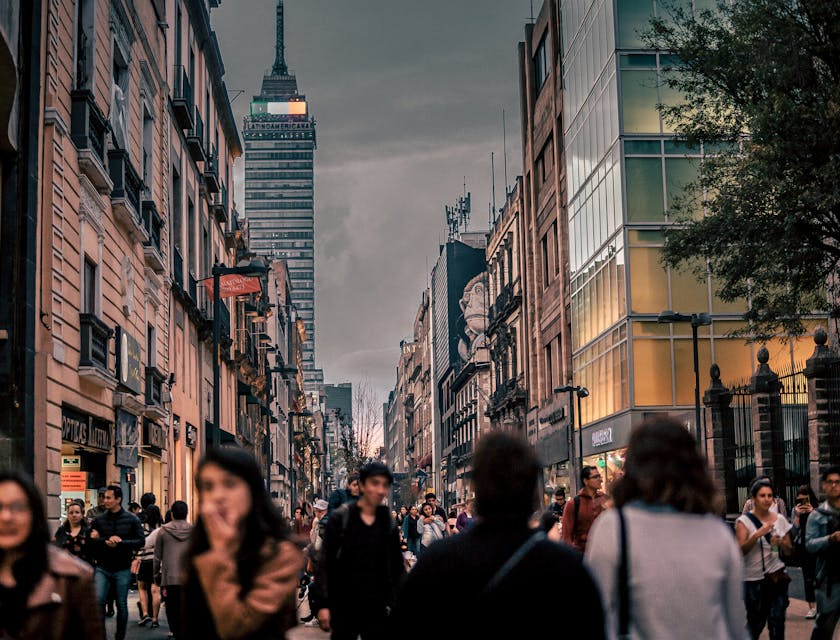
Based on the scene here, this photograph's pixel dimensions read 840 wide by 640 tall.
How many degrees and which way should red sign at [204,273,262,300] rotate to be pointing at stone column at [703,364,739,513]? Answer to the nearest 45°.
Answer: approximately 45° to its left

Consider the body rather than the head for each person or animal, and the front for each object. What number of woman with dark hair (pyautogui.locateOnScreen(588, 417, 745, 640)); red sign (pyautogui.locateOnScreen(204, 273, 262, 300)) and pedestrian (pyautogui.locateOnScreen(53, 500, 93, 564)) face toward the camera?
2

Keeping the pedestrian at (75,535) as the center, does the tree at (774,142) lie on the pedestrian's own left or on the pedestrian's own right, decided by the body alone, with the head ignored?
on the pedestrian's own left

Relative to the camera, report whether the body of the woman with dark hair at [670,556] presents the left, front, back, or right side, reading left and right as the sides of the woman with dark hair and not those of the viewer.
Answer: back

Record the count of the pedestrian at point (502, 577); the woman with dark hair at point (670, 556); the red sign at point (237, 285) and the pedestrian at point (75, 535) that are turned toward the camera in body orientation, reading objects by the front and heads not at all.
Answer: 2

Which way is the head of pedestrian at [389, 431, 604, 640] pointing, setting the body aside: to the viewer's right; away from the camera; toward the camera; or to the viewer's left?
away from the camera

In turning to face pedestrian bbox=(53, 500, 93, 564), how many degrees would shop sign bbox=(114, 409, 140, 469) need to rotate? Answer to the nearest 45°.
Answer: approximately 45° to its right

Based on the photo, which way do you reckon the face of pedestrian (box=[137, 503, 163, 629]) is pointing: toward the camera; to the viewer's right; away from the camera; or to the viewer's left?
away from the camera

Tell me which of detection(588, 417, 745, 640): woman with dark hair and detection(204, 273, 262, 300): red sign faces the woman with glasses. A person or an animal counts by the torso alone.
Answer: the red sign

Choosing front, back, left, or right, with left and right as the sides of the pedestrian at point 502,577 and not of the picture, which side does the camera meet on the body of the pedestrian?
back

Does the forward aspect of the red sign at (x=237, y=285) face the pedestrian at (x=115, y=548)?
yes

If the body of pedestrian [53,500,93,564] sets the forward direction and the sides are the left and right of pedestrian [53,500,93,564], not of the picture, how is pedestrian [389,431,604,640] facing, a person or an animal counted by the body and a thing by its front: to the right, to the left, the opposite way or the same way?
the opposite way

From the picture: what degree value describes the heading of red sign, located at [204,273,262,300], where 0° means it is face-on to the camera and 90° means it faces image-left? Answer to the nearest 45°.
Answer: approximately 0°
